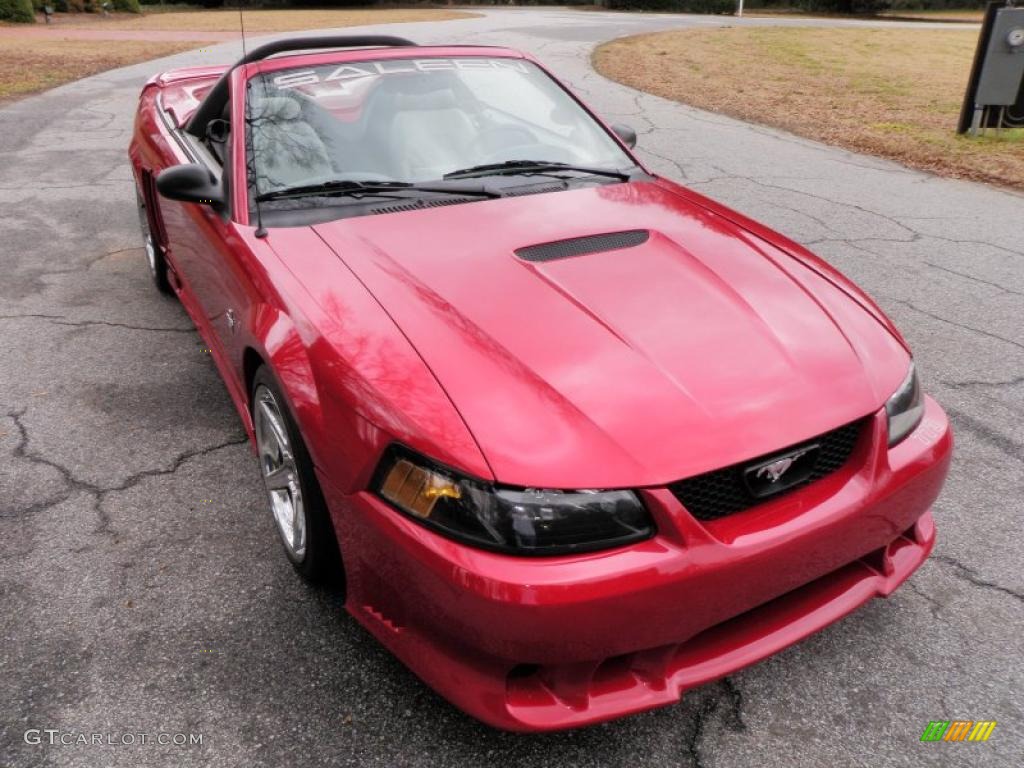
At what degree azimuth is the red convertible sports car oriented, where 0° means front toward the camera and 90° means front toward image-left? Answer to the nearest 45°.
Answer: approximately 315°
